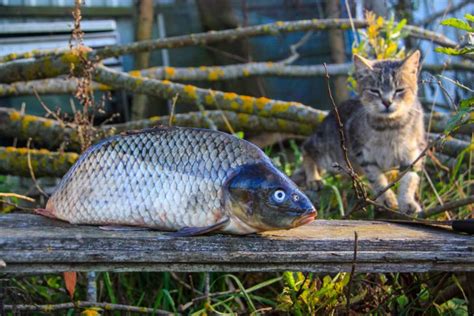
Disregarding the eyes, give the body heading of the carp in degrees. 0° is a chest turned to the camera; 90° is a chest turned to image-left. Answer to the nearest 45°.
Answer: approximately 270°

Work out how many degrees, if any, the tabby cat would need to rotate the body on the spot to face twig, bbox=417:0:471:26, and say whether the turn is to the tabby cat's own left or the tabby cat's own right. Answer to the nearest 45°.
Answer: approximately 135° to the tabby cat's own left

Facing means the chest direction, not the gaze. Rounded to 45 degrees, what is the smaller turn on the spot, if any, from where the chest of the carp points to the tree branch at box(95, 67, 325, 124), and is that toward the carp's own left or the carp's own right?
approximately 90° to the carp's own left

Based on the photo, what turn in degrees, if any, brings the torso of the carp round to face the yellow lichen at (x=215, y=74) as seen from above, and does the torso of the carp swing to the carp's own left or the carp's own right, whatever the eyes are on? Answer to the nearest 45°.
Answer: approximately 90° to the carp's own left

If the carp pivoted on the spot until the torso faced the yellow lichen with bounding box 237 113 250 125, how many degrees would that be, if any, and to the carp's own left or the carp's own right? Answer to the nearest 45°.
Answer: approximately 90° to the carp's own left

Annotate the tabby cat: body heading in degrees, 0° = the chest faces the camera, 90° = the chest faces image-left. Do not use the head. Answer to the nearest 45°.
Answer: approximately 315°

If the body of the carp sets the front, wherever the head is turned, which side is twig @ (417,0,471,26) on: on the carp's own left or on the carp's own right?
on the carp's own left

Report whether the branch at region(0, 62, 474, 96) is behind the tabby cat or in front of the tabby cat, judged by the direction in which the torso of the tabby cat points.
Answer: behind
